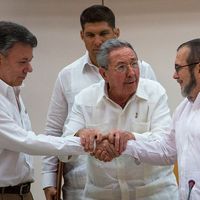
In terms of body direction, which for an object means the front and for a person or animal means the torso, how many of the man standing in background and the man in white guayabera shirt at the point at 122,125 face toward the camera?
2

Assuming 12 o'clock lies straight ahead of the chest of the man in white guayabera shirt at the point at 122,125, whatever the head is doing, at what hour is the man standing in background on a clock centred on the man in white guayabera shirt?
The man standing in background is roughly at 5 o'clock from the man in white guayabera shirt.

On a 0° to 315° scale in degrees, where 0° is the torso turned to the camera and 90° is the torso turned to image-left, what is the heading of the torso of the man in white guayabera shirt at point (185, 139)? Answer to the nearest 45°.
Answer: approximately 45°

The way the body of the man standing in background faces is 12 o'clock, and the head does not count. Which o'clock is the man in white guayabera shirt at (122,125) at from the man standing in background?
The man in white guayabera shirt is roughly at 11 o'clock from the man standing in background.
